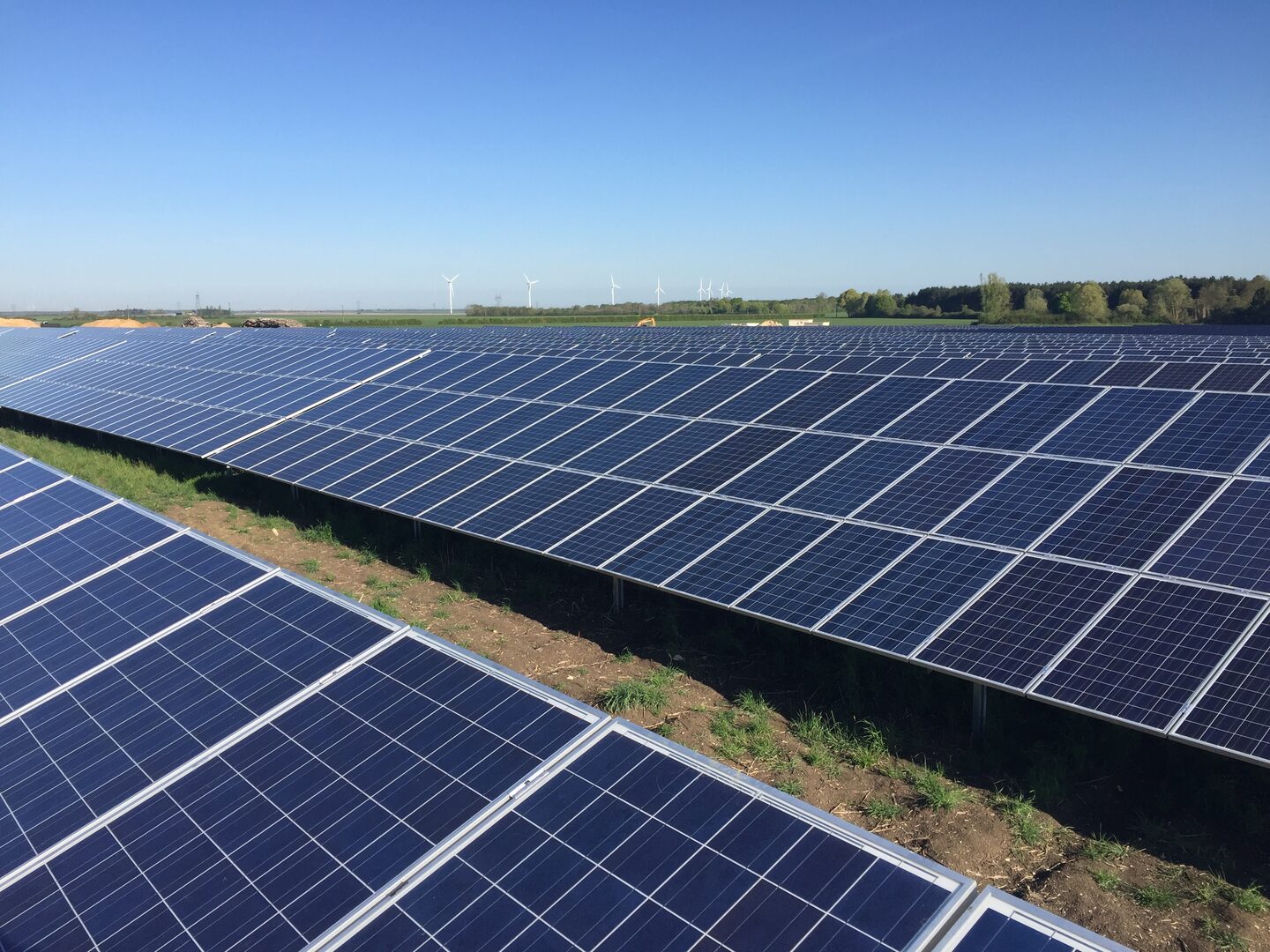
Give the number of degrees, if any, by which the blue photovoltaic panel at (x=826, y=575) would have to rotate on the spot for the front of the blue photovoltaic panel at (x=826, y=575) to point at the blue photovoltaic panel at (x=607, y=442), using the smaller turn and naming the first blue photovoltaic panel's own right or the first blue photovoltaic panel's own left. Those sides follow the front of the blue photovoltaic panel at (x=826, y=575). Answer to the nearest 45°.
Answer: approximately 90° to the first blue photovoltaic panel's own right

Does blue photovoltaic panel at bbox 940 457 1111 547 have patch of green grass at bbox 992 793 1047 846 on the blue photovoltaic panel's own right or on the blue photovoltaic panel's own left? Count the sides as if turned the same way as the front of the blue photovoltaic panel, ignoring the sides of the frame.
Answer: on the blue photovoltaic panel's own left

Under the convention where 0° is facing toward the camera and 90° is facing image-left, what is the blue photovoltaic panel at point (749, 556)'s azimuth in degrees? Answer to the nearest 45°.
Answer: approximately 45°

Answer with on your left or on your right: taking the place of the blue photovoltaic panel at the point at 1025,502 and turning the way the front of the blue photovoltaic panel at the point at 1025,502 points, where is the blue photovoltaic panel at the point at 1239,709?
on your left

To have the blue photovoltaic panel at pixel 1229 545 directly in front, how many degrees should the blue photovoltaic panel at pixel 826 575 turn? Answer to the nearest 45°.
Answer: approximately 135° to its left

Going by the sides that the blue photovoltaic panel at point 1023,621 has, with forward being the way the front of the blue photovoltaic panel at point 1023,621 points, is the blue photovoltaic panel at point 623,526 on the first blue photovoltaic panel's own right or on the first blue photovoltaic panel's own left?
on the first blue photovoltaic panel's own right

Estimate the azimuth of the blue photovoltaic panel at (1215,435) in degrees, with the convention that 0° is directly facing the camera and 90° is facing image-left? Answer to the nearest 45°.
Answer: approximately 45°
